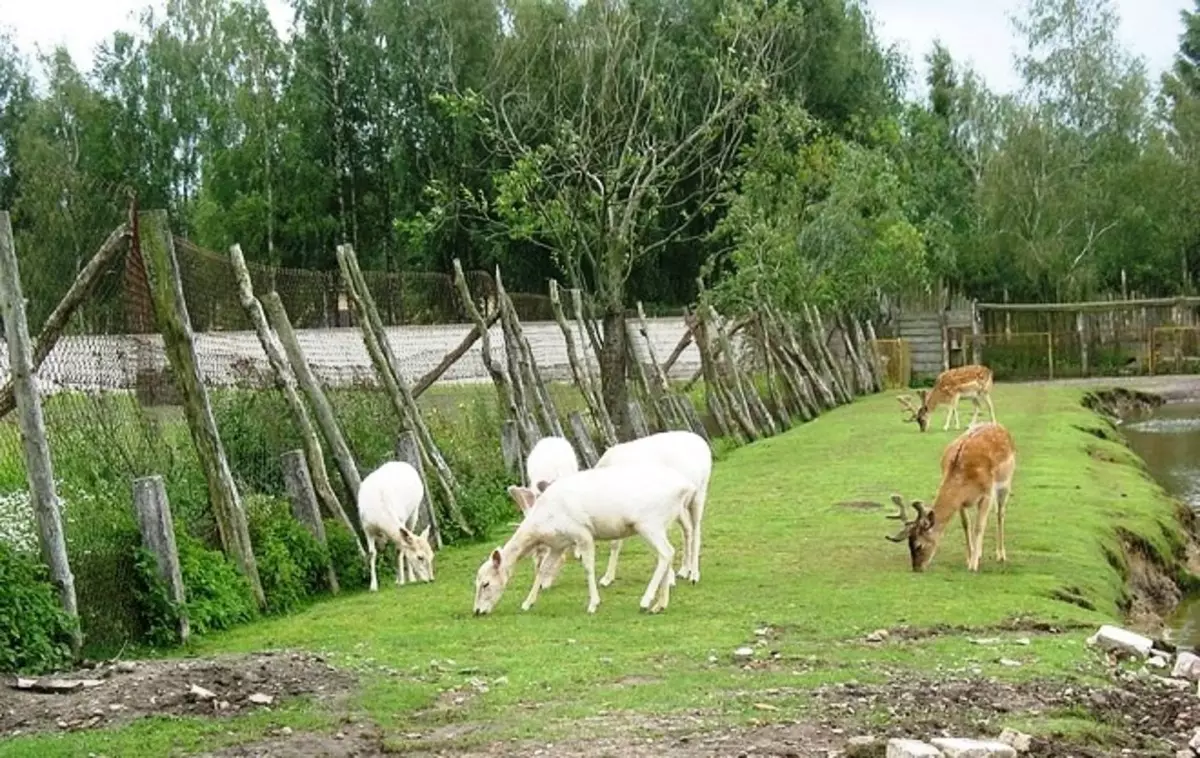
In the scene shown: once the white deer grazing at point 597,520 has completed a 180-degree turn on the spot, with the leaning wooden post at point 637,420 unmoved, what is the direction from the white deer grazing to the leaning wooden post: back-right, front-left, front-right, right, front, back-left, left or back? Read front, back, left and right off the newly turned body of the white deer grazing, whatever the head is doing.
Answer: left

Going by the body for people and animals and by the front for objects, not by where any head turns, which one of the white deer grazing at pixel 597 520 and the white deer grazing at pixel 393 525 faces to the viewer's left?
the white deer grazing at pixel 597 520

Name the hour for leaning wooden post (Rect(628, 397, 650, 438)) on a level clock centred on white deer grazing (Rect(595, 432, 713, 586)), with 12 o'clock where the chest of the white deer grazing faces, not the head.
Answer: The leaning wooden post is roughly at 3 o'clock from the white deer grazing.

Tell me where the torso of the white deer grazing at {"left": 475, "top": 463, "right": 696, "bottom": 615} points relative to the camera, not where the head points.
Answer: to the viewer's left

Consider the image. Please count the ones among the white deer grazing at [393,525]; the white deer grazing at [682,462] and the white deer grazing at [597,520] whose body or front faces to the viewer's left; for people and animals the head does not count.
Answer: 2

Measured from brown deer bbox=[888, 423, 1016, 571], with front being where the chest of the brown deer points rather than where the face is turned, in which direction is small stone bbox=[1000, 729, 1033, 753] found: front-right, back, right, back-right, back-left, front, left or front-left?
front-left

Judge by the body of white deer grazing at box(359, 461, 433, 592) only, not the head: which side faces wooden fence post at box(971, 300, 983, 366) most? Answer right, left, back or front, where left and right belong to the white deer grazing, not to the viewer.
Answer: left

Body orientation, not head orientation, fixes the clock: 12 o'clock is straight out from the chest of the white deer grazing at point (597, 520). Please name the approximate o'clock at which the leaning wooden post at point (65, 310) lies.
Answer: The leaning wooden post is roughly at 12 o'clock from the white deer grazing.

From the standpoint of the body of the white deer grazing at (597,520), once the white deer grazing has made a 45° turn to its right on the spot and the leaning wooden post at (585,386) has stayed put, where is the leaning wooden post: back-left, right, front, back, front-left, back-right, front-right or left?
front-right

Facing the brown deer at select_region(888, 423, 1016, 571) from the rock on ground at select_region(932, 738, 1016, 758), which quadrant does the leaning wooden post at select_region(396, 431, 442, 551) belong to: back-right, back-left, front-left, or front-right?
front-left

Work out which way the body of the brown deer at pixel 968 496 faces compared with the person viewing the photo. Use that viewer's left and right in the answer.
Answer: facing the viewer and to the left of the viewer

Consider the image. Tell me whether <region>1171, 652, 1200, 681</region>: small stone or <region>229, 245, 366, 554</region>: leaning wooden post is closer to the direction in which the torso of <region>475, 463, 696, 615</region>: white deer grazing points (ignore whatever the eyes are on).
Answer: the leaning wooden post

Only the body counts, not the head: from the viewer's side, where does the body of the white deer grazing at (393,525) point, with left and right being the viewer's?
facing the viewer and to the right of the viewer

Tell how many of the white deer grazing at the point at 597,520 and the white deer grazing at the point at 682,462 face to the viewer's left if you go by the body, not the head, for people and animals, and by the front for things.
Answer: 2

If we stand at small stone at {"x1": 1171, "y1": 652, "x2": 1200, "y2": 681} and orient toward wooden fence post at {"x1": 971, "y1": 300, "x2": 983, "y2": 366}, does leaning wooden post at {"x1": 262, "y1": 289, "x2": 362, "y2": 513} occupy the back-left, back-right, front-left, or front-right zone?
front-left

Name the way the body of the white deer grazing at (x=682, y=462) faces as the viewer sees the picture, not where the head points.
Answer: to the viewer's left

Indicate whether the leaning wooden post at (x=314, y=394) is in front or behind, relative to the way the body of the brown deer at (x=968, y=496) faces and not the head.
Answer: in front

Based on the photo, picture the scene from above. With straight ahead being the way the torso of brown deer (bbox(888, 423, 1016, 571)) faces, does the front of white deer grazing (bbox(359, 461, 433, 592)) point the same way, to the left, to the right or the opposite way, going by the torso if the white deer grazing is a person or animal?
to the left
